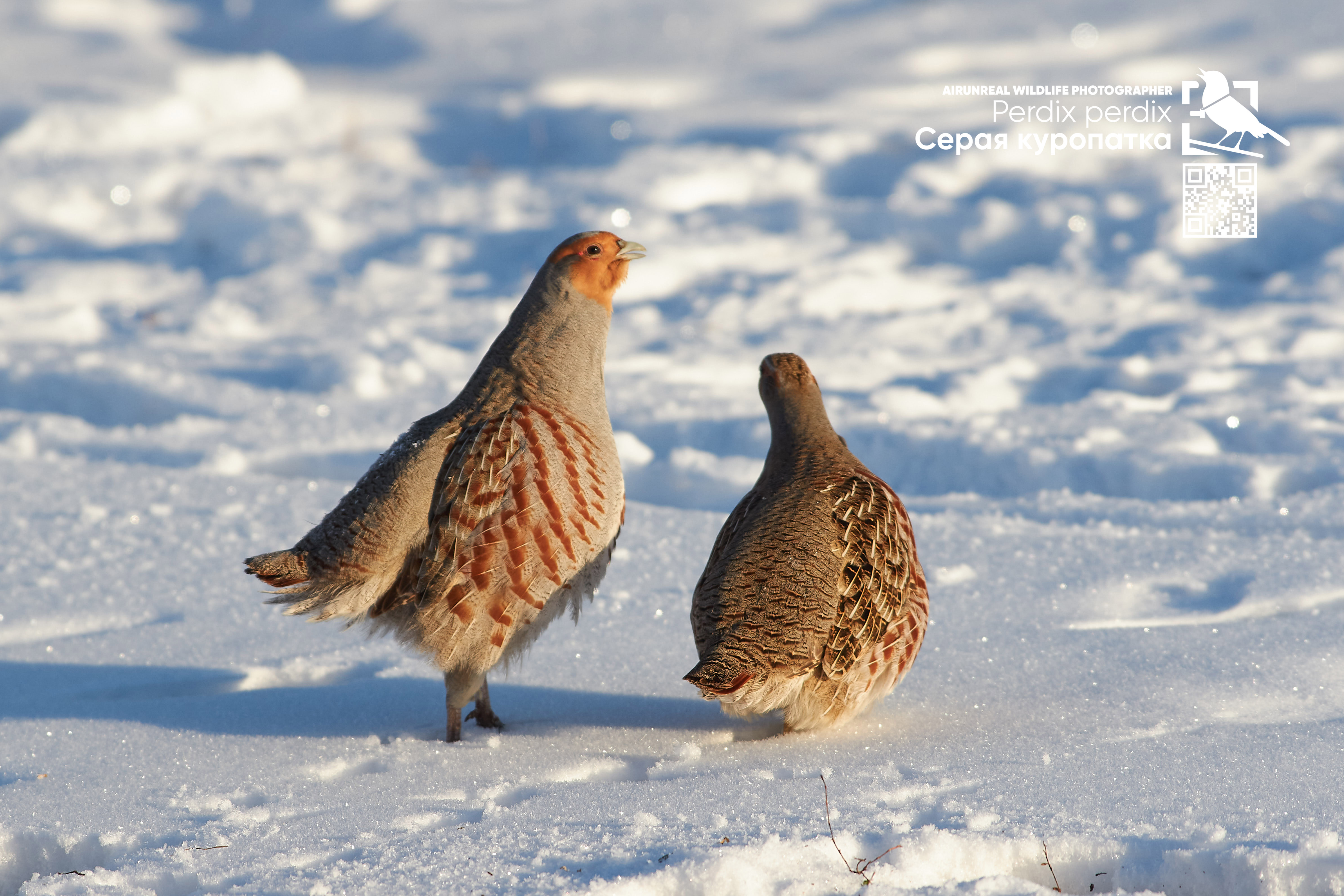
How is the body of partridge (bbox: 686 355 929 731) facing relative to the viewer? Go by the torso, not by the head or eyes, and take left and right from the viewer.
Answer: facing away from the viewer and to the right of the viewer

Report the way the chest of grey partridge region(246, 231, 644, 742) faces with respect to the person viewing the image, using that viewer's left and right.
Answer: facing to the right of the viewer
